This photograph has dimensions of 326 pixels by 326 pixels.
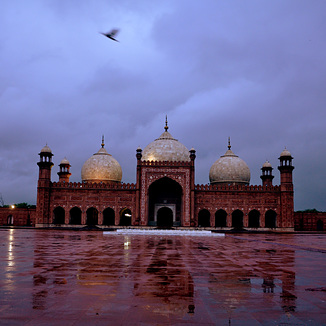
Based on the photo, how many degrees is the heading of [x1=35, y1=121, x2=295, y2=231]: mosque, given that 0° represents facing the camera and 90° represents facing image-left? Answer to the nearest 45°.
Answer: approximately 0°

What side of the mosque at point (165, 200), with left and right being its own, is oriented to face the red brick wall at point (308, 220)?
left
